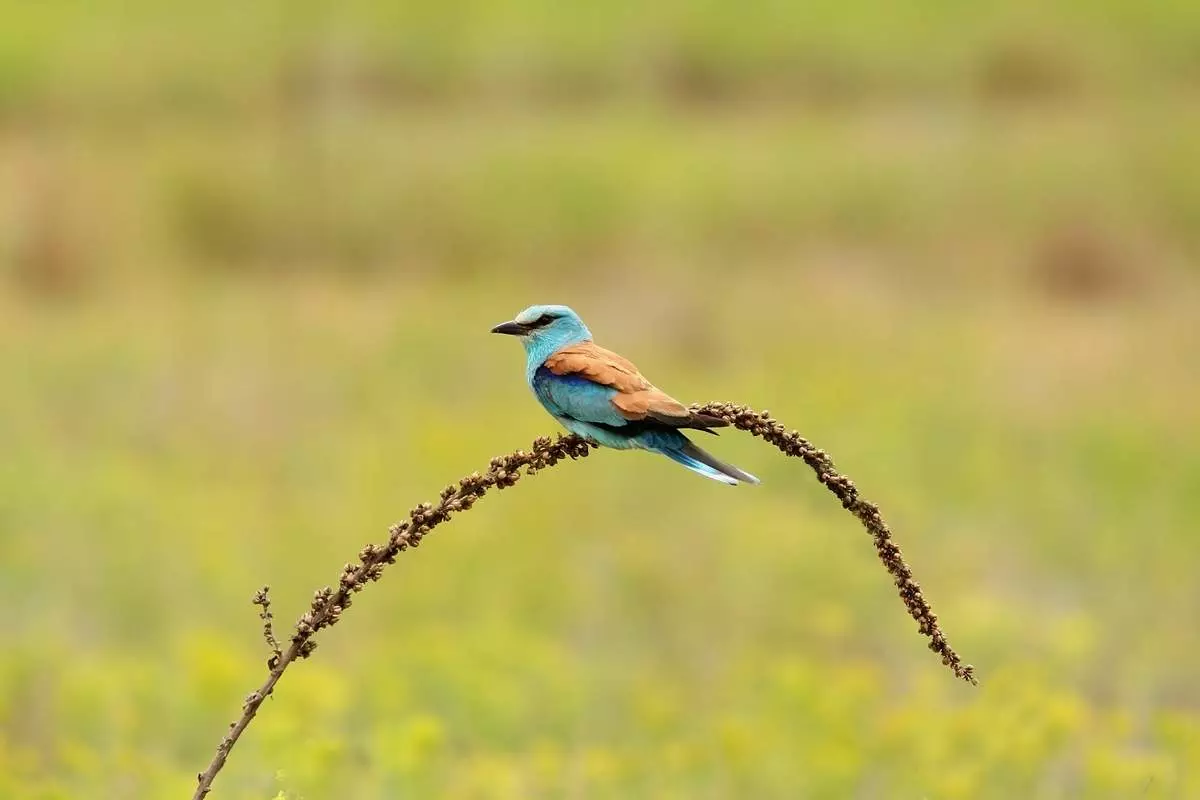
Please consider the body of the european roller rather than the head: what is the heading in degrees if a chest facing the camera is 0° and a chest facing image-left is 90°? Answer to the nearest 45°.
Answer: approximately 90°
